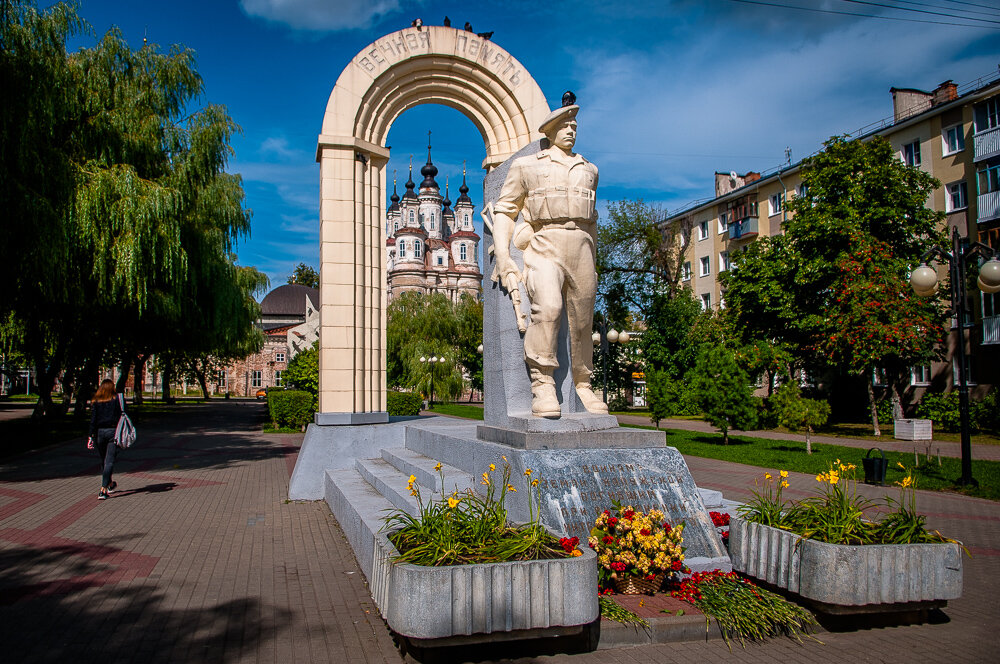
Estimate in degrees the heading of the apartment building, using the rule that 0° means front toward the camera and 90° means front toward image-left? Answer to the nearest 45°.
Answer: approximately 45°

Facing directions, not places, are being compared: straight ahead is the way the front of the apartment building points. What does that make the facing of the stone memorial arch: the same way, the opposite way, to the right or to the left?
to the left

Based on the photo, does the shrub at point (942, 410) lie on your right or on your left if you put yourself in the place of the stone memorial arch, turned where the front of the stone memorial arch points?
on your left

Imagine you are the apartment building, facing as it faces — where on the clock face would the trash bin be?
The trash bin is roughly at 11 o'clock from the apartment building.

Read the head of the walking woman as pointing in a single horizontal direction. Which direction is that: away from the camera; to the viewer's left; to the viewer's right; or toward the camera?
away from the camera

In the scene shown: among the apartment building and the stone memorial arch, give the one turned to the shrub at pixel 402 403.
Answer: the apartment building

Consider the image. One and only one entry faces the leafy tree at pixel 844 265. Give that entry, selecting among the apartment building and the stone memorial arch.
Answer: the apartment building

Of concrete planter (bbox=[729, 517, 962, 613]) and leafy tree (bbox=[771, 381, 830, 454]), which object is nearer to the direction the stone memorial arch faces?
the concrete planter

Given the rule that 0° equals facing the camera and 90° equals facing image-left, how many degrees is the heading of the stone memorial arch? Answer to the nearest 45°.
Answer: approximately 0°

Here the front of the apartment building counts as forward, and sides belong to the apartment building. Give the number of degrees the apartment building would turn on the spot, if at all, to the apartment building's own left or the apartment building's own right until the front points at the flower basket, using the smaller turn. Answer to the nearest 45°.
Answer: approximately 45° to the apartment building's own left

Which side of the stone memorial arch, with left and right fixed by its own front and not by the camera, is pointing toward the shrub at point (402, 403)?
back
